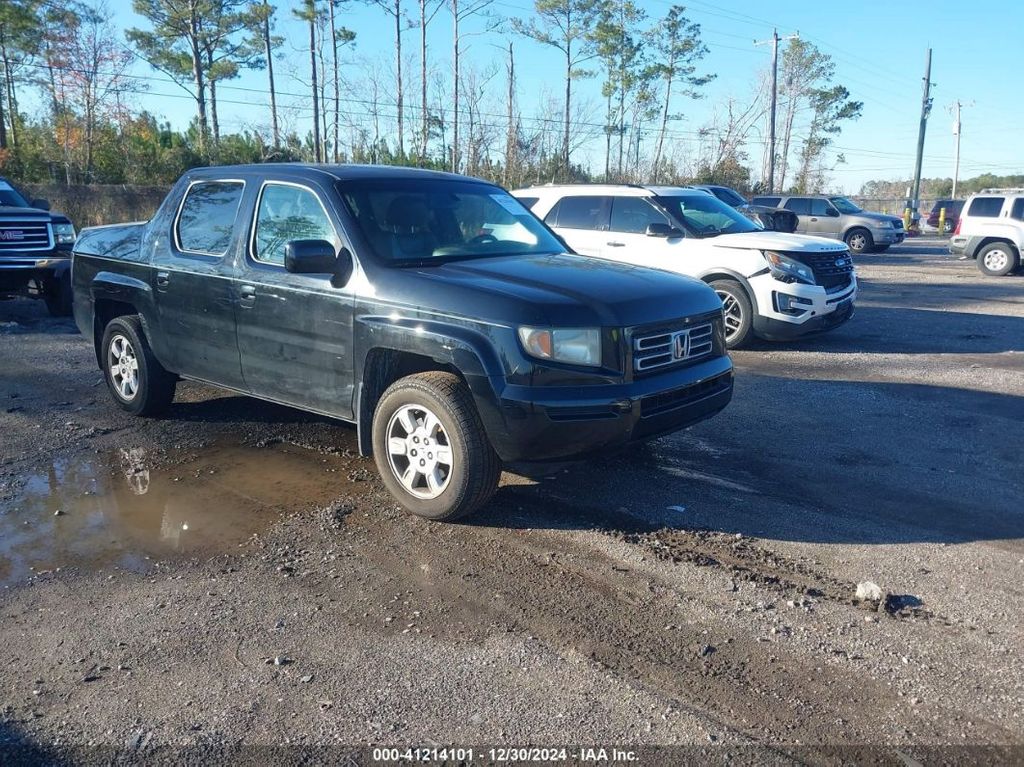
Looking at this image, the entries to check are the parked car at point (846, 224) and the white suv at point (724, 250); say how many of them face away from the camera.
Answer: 0

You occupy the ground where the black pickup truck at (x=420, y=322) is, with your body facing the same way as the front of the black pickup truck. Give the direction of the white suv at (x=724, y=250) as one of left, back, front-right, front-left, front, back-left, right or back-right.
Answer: left

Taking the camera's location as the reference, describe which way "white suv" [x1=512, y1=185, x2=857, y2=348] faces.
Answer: facing the viewer and to the right of the viewer

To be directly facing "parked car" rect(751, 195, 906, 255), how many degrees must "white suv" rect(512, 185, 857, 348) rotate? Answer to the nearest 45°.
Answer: approximately 135° to its left

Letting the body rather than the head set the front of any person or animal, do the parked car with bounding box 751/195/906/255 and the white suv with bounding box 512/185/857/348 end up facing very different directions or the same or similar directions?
same or similar directions

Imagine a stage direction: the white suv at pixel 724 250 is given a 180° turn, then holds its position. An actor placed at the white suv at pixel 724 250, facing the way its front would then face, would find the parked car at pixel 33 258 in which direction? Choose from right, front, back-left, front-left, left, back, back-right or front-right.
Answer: front-left

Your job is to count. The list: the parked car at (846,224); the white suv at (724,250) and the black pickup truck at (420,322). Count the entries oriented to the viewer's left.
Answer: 0

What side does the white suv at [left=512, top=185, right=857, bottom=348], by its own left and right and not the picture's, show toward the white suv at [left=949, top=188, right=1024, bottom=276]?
left

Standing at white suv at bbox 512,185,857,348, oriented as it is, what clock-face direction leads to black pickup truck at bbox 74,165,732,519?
The black pickup truck is roughly at 2 o'clock from the white suv.

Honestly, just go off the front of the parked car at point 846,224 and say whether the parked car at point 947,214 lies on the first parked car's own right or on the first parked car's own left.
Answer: on the first parked car's own left

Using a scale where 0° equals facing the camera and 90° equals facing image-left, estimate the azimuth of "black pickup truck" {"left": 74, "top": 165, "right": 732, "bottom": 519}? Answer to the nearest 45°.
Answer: approximately 315°

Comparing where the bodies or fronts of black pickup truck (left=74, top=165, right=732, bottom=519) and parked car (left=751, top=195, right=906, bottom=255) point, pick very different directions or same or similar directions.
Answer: same or similar directions

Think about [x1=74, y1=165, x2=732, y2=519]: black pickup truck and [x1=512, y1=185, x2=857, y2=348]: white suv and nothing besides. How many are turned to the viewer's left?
0
